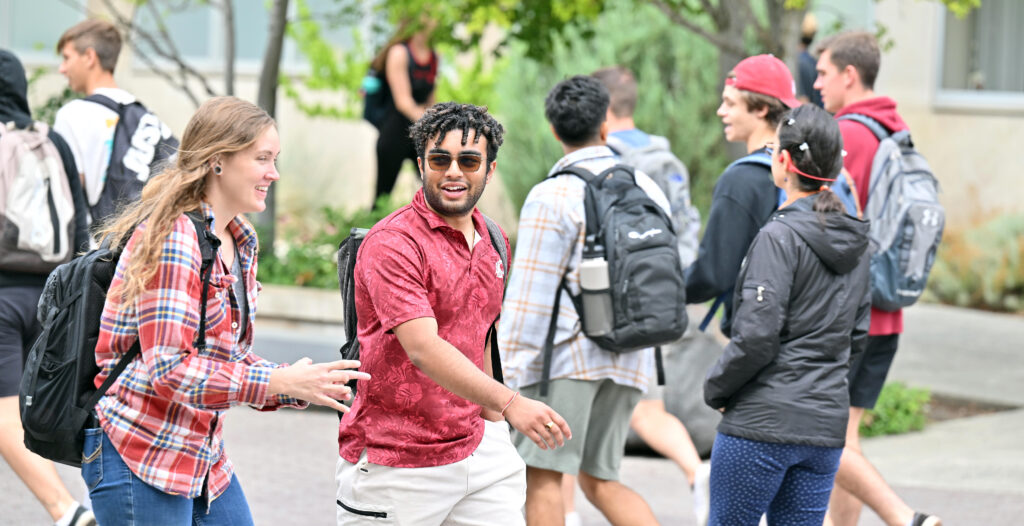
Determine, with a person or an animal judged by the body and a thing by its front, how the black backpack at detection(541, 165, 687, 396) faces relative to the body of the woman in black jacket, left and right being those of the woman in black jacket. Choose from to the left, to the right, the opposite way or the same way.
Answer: the opposite way

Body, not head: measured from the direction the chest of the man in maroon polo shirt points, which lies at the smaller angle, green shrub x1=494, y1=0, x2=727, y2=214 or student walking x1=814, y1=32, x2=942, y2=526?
the student walking

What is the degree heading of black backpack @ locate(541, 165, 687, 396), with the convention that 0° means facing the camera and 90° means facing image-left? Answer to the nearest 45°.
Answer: approximately 315°

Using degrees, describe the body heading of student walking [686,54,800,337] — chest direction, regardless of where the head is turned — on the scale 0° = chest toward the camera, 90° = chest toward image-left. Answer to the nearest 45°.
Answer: approximately 90°

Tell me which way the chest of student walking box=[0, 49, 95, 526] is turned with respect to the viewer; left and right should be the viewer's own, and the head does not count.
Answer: facing away from the viewer and to the left of the viewer

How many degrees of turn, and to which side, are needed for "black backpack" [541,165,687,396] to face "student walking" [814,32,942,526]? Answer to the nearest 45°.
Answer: approximately 90° to its left

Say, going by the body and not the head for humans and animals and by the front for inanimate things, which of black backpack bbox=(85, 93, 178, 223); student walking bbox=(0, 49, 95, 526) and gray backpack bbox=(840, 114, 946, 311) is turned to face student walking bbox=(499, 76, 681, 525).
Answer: the black backpack

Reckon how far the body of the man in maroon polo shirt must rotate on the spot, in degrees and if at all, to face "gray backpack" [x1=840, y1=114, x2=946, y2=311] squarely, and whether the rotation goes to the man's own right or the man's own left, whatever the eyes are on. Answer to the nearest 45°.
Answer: approximately 90° to the man's own left

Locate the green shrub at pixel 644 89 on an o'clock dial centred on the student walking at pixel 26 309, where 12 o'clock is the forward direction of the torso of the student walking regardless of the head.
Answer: The green shrub is roughly at 3 o'clock from the student walking.

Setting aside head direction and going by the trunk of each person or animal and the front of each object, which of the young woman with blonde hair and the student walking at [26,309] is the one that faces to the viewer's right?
the young woman with blonde hair

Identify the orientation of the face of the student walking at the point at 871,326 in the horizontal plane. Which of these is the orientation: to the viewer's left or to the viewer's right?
to the viewer's left

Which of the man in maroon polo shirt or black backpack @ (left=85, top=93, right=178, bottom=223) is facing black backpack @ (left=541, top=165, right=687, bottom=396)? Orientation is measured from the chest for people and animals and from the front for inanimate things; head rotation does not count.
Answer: black backpack @ (left=85, top=93, right=178, bottom=223)

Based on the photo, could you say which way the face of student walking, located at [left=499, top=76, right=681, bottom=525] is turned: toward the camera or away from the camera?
away from the camera

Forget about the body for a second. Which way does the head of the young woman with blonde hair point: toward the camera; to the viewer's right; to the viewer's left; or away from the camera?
to the viewer's right
